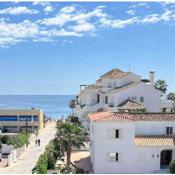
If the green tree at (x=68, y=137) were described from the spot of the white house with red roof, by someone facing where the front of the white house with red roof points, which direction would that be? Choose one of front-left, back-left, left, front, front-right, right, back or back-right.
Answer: right

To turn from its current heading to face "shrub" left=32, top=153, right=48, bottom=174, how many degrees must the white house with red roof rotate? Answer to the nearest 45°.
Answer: approximately 45° to its right

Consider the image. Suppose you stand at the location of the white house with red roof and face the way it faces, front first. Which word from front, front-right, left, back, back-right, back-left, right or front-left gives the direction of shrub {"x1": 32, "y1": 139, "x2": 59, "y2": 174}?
right

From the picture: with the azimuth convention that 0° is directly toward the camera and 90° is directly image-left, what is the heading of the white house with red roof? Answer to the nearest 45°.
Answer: approximately 0°
